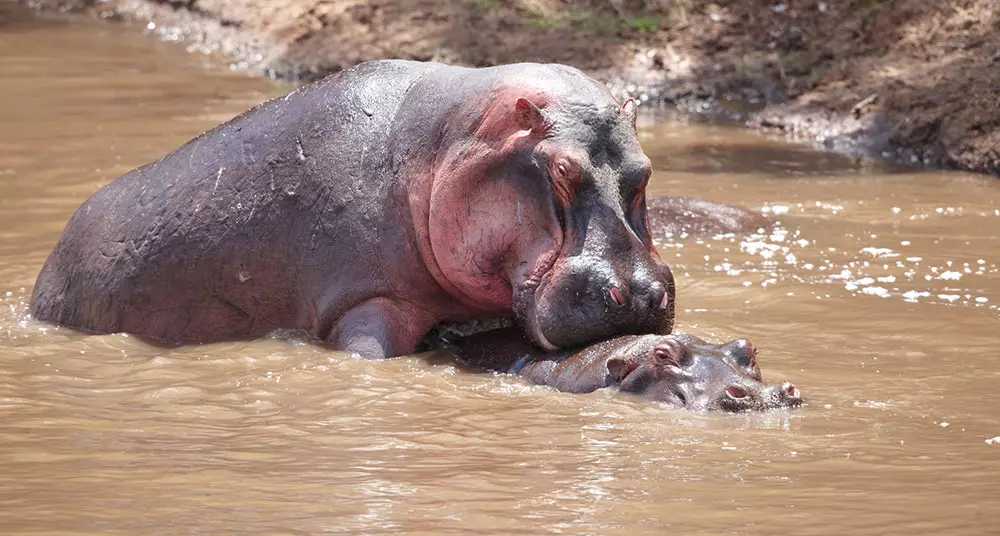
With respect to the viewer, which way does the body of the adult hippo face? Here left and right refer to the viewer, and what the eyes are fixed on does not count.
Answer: facing the viewer and to the right of the viewer

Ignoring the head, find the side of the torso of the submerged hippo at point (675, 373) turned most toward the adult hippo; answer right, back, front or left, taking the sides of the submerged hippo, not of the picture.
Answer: back

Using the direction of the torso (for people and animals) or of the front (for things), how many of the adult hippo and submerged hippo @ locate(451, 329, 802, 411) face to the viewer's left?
0

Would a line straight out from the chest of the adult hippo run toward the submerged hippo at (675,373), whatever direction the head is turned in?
yes
